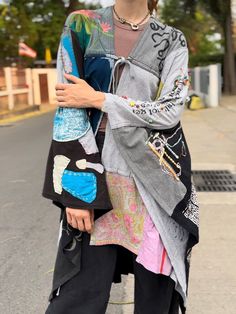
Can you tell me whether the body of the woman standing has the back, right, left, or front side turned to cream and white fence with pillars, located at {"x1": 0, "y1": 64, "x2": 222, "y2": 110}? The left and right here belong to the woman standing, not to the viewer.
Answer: back

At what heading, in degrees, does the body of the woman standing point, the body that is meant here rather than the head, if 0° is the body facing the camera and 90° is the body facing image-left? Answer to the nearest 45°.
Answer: approximately 0°

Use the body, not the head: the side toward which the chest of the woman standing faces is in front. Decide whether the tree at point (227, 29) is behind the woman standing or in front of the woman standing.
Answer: behind
